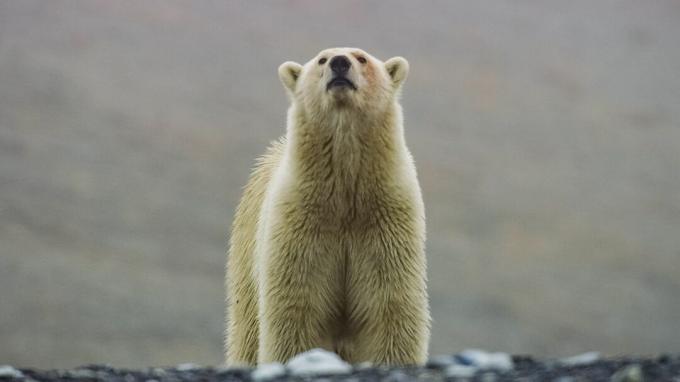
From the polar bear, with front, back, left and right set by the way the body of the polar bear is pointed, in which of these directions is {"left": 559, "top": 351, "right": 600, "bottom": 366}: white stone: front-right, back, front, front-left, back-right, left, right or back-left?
front-left

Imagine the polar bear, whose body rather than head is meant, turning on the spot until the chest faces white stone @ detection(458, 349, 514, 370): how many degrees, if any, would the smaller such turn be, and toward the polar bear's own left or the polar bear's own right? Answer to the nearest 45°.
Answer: approximately 45° to the polar bear's own left

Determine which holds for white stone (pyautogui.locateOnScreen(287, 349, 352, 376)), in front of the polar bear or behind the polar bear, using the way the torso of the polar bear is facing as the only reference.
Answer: in front

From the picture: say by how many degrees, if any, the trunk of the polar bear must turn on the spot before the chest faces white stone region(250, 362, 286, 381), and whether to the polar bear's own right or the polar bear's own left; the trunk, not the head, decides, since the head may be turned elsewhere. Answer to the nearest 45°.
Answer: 0° — it already faces it

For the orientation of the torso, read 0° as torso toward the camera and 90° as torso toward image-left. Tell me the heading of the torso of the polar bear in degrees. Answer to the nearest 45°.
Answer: approximately 0°

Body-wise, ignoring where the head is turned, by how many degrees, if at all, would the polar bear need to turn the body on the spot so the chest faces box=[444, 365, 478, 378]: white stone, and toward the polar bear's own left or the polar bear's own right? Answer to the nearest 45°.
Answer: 0° — it already faces it

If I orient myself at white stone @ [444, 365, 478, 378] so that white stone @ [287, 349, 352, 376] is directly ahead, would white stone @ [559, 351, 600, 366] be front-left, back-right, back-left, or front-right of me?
back-right
